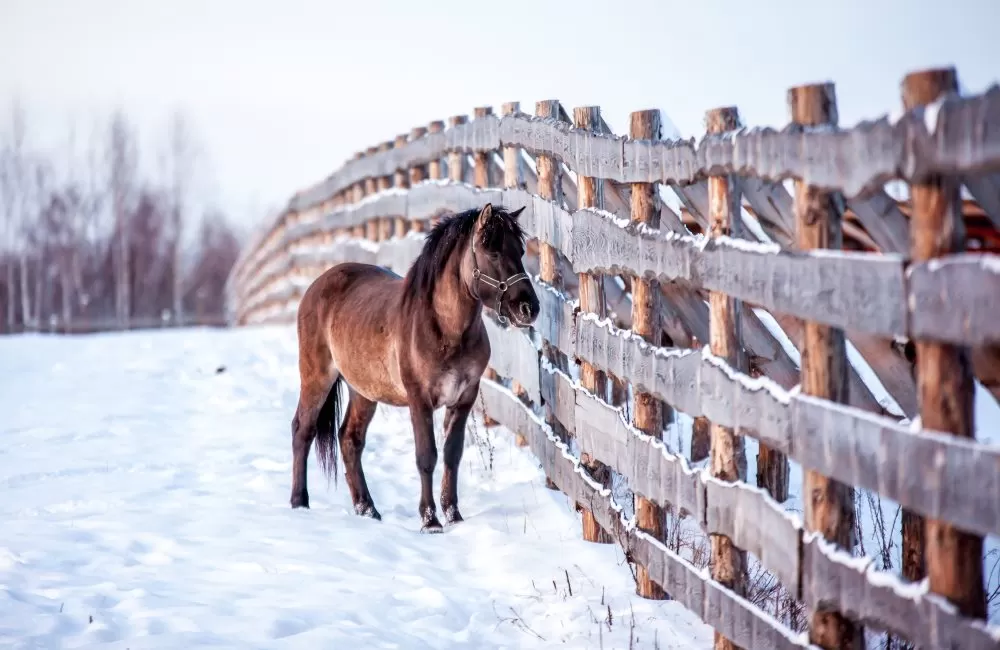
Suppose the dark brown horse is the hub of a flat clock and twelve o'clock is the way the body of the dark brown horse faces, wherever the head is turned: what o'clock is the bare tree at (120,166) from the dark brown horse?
The bare tree is roughly at 7 o'clock from the dark brown horse.

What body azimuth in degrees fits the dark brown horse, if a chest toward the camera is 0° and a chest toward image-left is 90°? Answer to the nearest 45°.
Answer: approximately 315°

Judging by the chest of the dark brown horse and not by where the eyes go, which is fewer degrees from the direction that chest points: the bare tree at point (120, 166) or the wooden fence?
the wooden fence
